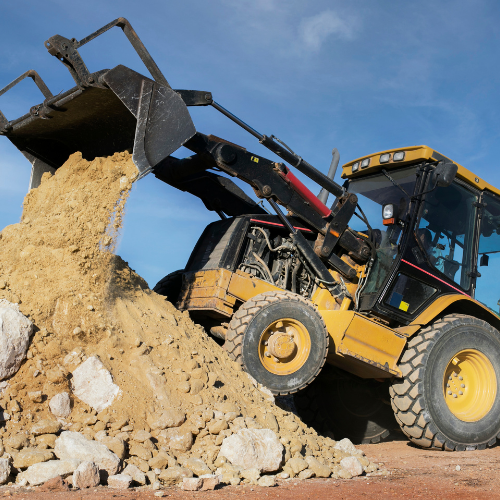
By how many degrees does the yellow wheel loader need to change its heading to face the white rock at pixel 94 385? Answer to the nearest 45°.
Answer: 0° — it already faces it

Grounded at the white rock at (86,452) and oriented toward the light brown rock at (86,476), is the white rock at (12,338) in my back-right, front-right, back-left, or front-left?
back-right

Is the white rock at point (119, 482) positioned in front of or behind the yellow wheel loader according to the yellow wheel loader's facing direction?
in front

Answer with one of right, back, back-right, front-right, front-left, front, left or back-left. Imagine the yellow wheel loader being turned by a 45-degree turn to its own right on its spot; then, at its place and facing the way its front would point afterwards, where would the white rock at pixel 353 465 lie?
left

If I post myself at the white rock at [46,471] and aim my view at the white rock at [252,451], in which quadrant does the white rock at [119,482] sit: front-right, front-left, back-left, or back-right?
front-right

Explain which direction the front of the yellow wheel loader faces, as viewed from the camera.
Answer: facing the viewer and to the left of the viewer

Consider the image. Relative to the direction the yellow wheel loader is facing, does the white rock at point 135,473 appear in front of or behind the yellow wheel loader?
in front

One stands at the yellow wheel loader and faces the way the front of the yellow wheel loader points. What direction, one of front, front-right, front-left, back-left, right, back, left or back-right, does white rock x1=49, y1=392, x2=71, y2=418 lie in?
front

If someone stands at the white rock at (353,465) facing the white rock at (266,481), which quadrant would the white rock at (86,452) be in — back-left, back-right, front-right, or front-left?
front-right

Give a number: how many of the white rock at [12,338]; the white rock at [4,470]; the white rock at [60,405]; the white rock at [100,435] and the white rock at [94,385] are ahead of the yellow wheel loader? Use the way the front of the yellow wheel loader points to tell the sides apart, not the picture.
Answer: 5

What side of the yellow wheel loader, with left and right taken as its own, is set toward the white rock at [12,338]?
front

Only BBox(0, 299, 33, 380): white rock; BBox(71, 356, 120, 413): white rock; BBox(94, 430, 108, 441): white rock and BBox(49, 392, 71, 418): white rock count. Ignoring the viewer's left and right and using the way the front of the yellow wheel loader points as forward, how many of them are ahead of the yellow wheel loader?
4

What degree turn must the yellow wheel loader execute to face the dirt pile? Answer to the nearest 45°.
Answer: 0° — it already faces it
